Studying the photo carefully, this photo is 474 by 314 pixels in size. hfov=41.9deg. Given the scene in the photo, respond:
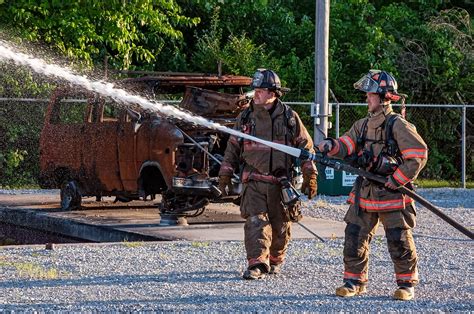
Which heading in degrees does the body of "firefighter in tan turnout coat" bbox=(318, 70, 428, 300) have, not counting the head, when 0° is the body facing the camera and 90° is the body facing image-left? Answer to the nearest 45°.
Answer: approximately 45°

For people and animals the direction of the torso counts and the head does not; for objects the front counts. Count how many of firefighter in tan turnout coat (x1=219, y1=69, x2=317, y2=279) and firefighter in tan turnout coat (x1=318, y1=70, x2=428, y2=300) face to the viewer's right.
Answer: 0

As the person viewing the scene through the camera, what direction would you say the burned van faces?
facing the viewer and to the right of the viewer

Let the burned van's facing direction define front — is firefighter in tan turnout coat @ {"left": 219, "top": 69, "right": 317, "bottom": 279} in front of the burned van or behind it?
in front

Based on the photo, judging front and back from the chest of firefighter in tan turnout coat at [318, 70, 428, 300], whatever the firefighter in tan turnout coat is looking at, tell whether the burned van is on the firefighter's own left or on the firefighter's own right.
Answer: on the firefighter's own right

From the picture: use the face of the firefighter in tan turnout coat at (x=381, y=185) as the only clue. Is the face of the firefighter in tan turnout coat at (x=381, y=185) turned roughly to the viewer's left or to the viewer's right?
to the viewer's left

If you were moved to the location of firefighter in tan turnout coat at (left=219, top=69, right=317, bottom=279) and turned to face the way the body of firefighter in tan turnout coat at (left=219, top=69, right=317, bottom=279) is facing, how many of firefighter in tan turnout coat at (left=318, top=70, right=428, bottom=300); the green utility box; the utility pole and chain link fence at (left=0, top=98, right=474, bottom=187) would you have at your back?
3
